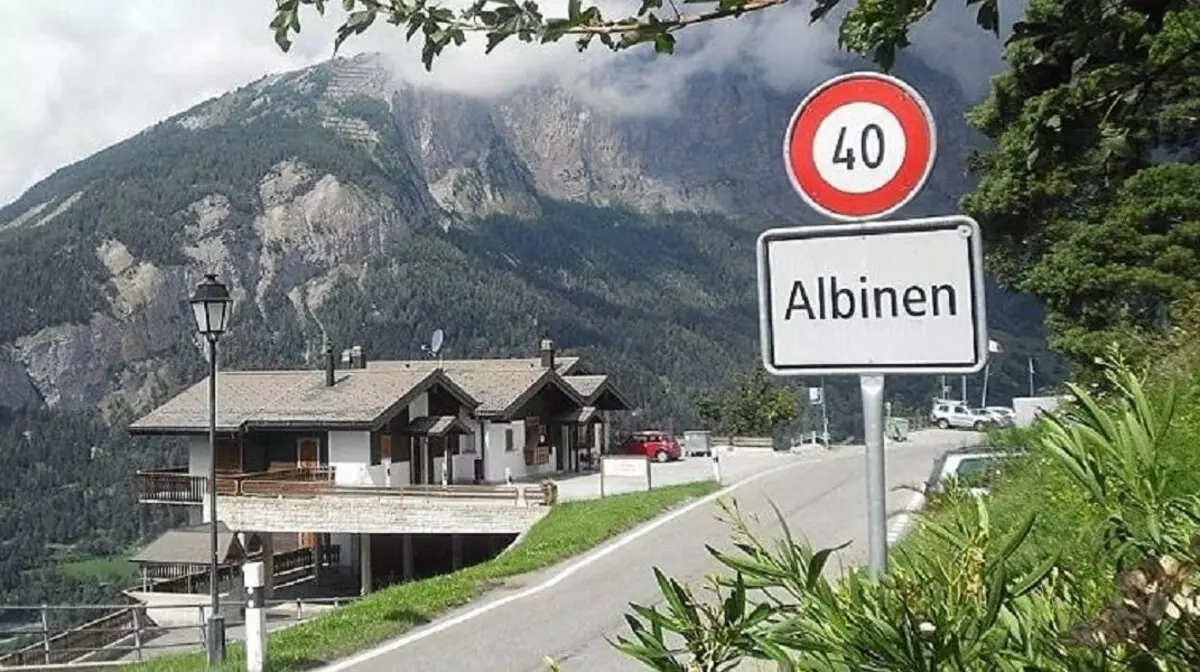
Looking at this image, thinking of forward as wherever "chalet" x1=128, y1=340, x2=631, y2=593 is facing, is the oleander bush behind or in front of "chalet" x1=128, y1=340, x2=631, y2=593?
in front
